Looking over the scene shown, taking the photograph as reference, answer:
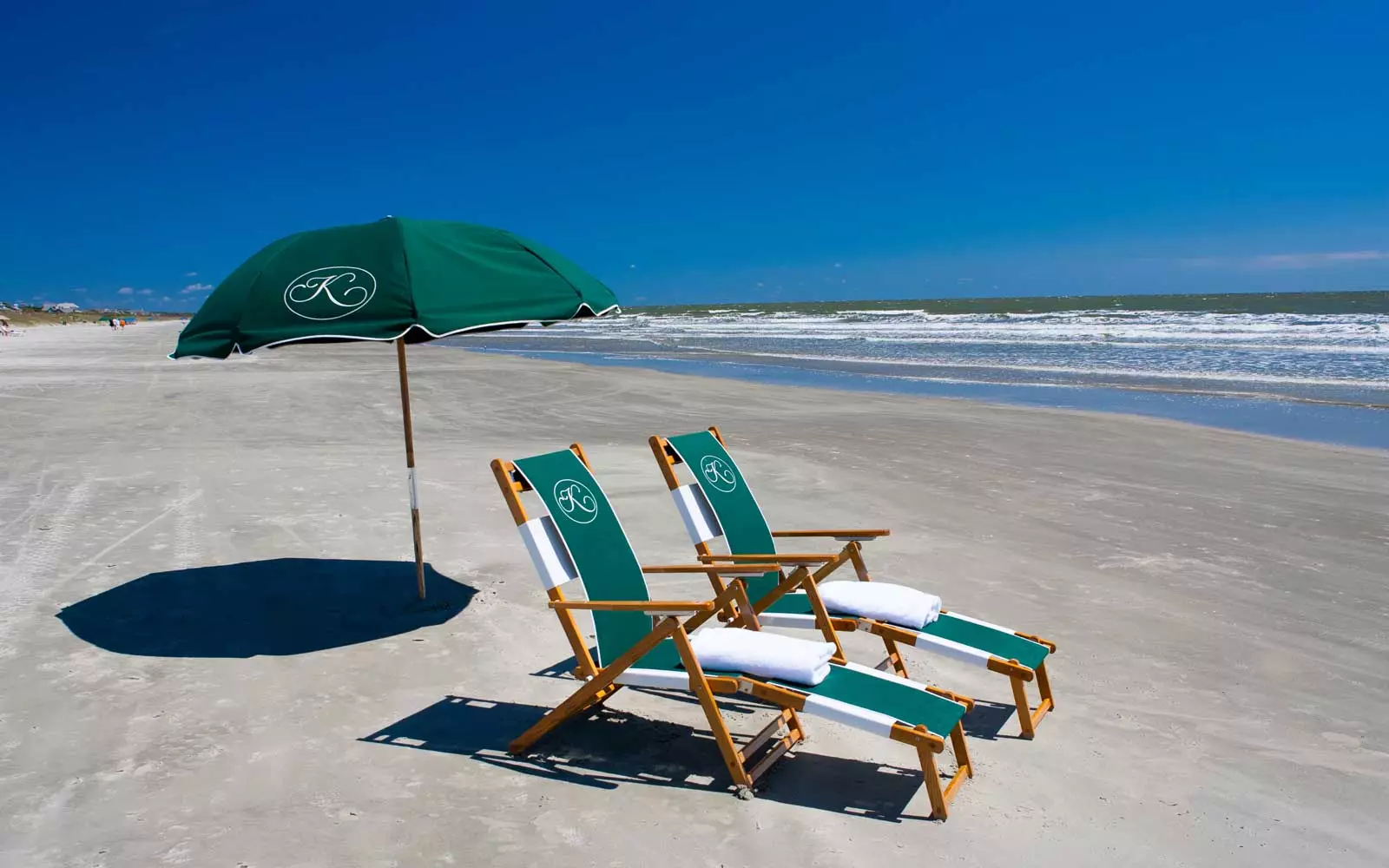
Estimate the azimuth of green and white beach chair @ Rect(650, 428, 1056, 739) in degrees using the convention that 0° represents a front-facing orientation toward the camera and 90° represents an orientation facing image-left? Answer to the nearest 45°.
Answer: approximately 315°

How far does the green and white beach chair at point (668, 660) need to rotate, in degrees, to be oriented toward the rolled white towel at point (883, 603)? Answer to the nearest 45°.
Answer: approximately 90° to its left

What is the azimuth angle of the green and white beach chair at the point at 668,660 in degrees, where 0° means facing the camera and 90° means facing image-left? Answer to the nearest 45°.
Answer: approximately 315°

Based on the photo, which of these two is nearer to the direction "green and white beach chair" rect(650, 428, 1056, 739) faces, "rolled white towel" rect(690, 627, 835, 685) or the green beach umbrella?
the rolled white towel

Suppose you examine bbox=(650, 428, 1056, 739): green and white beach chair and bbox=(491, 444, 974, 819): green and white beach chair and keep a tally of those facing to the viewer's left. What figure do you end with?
0

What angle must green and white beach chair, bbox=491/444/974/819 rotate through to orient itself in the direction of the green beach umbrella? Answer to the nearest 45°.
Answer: approximately 180°
